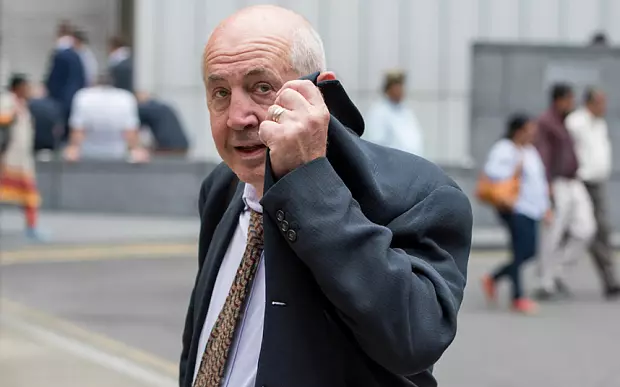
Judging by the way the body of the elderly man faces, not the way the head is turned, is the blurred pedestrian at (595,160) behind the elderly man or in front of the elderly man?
behind

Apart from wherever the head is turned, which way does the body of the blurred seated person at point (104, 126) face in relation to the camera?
away from the camera

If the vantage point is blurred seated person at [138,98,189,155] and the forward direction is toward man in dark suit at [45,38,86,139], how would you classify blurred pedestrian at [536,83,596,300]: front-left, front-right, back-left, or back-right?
back-left

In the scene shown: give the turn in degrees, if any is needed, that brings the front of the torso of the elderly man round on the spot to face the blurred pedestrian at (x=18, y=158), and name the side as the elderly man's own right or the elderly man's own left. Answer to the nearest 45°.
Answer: approximately 135° to the elderly man's own right

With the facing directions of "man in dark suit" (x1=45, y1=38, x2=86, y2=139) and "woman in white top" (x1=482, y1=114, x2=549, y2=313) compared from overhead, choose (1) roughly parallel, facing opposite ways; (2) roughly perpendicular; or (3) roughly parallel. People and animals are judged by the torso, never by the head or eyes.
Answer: roughly perpendicular
